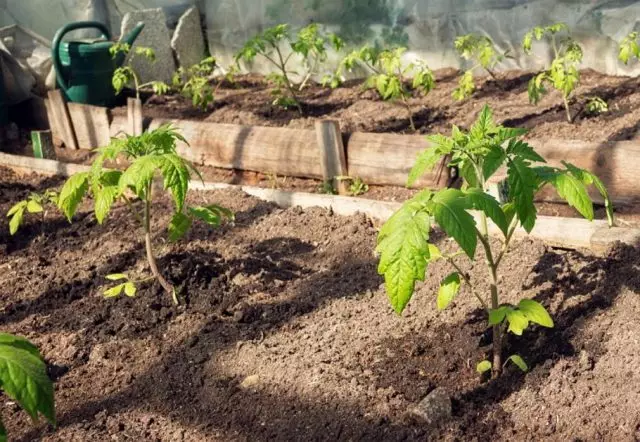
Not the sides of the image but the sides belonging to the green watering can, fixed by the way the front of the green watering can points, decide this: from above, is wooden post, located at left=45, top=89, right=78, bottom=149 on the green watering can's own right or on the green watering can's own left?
on the green watering can's own right

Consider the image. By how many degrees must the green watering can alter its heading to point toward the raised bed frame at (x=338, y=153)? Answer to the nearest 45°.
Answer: approximately 45° to its right

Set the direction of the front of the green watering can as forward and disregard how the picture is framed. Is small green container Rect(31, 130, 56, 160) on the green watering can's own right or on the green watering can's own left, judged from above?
on the green watering can's own right

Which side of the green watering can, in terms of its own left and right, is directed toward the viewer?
right

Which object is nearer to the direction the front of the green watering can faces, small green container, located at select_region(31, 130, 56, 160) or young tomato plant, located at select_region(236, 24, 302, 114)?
the young tomato plant

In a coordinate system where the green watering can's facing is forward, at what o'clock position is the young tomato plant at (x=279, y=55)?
The young tomato plant is roughly at 1 o'clock from the green watering can.

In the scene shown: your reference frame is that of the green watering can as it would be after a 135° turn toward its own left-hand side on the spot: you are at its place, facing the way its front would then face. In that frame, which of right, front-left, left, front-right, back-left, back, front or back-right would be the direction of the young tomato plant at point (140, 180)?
back-left

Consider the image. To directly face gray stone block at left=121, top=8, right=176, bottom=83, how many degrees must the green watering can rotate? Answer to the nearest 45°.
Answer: approximately 45° to its left

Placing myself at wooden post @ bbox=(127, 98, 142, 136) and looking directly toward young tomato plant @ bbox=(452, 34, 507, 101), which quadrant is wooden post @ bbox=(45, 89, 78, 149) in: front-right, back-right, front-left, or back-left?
back-left

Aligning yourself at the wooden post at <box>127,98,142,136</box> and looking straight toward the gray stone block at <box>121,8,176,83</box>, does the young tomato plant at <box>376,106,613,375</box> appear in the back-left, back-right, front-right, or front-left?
back-right

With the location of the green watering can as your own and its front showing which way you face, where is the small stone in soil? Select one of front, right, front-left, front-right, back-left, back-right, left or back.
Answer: right

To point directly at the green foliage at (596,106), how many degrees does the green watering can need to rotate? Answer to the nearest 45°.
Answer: approximately 45° to its right

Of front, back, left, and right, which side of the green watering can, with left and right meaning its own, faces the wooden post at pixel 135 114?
right
